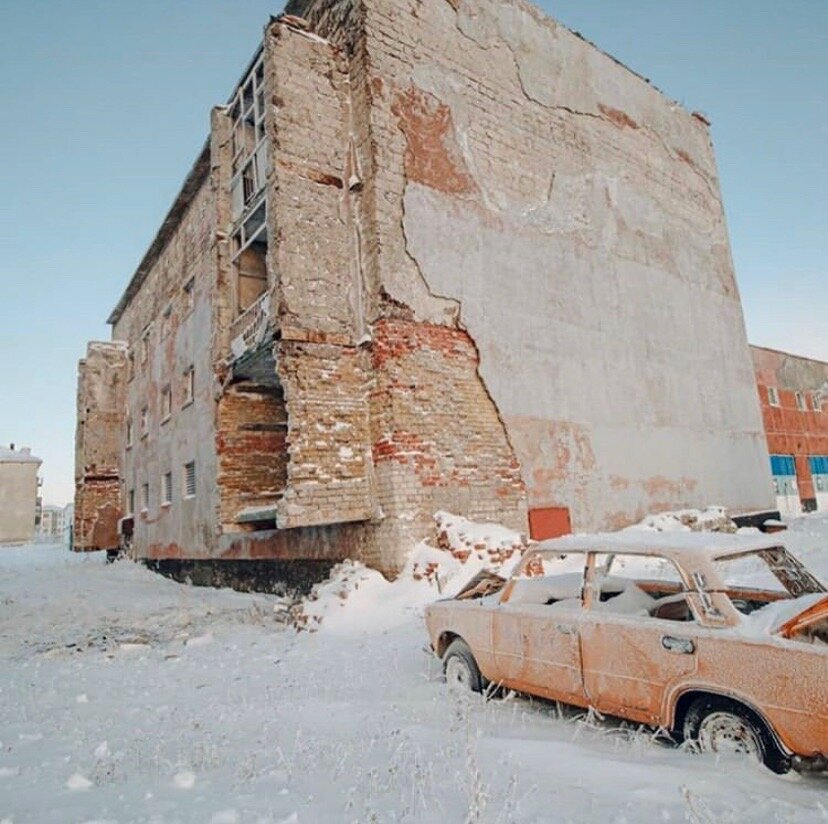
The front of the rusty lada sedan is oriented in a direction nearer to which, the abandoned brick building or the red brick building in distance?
the abandoned brick building

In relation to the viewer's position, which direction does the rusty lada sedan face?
facing away from the viewer and to the left of the viewer

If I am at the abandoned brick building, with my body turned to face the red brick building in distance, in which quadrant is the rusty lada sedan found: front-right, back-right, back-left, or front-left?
back-right

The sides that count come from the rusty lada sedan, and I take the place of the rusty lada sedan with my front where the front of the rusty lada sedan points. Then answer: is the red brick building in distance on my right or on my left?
on my right
